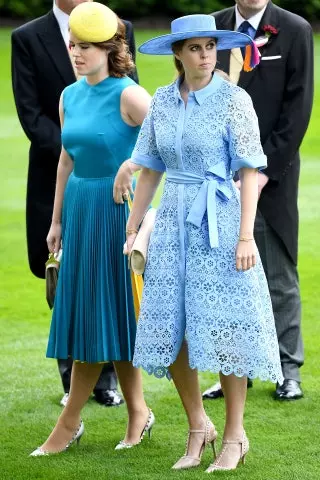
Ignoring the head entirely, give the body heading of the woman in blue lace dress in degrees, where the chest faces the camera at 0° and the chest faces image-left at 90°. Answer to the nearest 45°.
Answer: approximately 45°

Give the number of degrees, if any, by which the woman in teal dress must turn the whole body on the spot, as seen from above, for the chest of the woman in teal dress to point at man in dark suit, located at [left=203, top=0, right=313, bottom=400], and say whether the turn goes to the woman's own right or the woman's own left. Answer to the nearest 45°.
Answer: approximately 180°

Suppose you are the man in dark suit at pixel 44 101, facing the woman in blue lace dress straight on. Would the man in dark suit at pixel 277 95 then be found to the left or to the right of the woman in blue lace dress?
left

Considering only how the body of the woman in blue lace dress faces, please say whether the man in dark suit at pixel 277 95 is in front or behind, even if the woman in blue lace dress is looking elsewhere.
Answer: behind

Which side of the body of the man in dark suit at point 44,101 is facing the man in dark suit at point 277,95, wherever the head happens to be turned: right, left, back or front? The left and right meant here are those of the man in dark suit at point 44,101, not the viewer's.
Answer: left

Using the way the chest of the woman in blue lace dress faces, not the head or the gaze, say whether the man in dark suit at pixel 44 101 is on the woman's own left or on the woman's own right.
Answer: on the woman's own right

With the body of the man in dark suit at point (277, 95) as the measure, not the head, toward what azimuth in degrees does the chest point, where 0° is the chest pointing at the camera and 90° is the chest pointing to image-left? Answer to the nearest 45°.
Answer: approximately 45°

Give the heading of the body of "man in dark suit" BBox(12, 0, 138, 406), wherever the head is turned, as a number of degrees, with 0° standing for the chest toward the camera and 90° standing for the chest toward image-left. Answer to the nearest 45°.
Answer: approximately 0°

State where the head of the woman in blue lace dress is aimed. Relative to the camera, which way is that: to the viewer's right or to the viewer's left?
to the viewer's right
